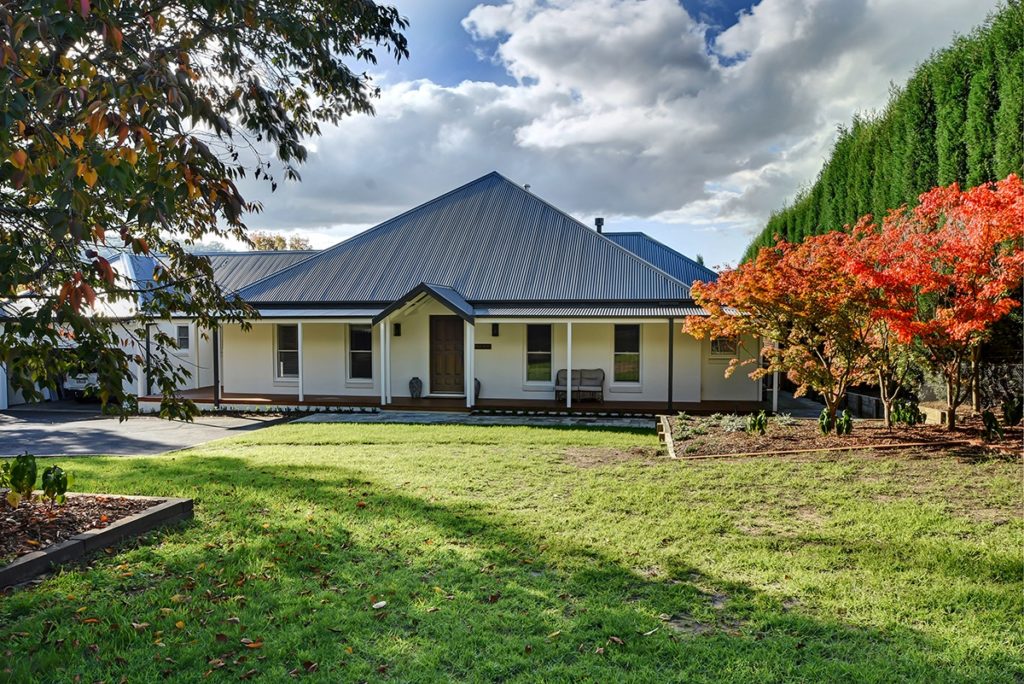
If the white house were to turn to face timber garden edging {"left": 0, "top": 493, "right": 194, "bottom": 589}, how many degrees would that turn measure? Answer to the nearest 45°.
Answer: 0° — it already faces it

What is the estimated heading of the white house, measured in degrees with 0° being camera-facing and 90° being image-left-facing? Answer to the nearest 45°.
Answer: approximately 0°

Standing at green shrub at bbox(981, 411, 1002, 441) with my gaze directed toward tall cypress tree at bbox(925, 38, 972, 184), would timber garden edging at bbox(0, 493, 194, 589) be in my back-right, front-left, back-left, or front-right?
back-left

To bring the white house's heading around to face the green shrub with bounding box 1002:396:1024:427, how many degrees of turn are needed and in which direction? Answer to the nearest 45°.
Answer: approximately 45° to its left

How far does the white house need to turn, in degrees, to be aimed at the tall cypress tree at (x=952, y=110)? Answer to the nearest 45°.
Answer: approximately 45° to its left
